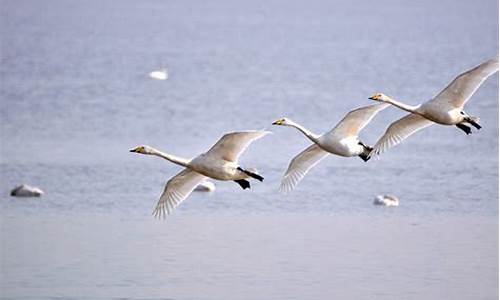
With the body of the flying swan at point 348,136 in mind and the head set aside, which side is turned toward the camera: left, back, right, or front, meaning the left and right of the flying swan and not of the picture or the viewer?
left

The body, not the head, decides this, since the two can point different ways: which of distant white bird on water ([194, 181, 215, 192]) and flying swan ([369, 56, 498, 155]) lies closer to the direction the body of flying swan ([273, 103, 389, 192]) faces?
the distant white bird on water

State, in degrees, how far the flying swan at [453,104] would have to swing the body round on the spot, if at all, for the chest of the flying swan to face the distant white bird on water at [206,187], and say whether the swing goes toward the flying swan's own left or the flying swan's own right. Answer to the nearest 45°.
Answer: approximately 45° to the flying swan's own right

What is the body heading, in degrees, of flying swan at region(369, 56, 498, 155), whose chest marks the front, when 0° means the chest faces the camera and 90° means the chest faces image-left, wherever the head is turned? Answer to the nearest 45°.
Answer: approximately 90°

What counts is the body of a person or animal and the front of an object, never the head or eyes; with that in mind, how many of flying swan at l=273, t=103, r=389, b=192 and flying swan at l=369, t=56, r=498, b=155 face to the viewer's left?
2

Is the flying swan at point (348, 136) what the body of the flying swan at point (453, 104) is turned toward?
yes
